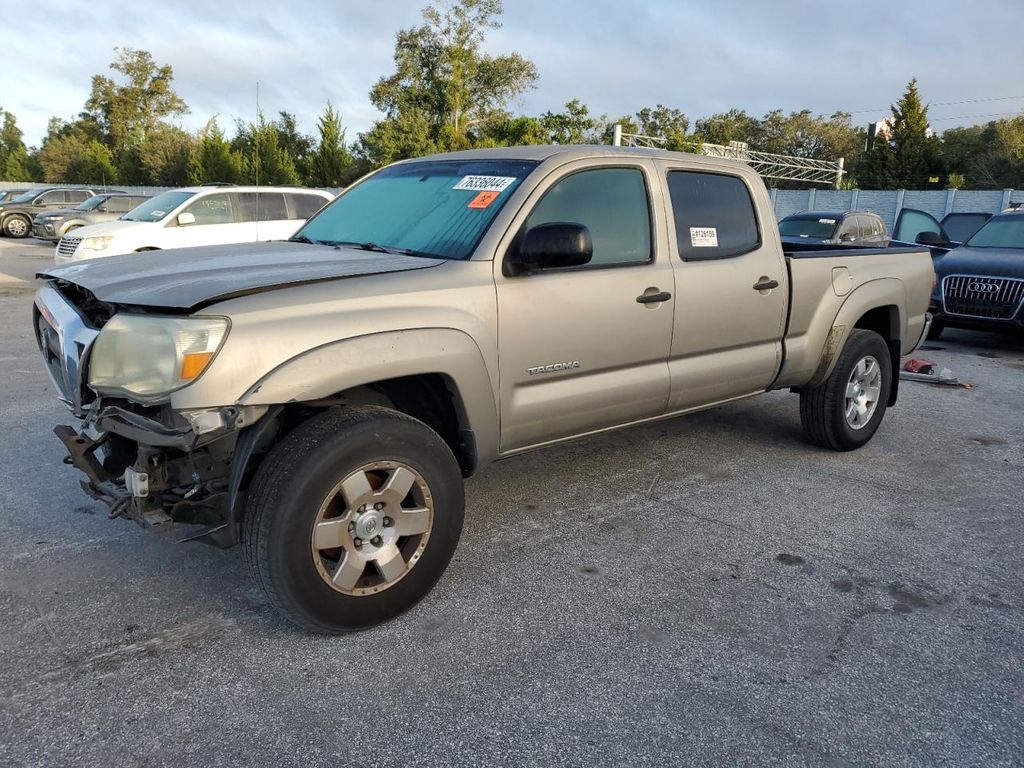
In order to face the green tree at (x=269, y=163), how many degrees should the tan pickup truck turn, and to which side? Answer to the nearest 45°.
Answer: approximately 135° to its right

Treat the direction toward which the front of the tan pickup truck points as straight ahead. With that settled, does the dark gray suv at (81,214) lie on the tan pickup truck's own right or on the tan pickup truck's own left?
on the tan pickup truck's own right

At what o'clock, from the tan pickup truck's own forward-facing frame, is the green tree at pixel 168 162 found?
The green tree is roughly at 4 o'clock from the tan pickup truck.

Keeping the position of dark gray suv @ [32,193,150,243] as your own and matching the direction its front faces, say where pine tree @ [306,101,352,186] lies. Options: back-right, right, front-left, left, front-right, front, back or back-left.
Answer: back

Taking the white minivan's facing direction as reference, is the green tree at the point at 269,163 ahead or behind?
behind

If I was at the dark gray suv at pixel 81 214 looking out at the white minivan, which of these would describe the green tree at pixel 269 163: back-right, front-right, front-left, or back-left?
back-left

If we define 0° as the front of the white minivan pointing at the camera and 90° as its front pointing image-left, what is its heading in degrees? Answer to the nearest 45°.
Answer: approximately 45°

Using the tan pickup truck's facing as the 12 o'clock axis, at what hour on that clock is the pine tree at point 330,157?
The pine tree is roughly at 4 o'clock from the tan pickup truck.

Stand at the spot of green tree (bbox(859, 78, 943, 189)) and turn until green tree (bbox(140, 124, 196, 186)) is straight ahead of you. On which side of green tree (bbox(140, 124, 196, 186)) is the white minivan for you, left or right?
left

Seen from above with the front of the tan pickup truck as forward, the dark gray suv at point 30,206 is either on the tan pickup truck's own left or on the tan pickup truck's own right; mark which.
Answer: on the tan pickup truck's own right

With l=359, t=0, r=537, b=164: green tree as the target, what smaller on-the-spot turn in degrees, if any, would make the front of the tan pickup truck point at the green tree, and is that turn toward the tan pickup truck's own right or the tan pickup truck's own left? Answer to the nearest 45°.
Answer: approximately 135° to the tan pickup truck's own right

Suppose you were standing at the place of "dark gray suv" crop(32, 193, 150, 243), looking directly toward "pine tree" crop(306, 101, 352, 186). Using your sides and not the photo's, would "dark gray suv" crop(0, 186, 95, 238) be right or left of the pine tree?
left
